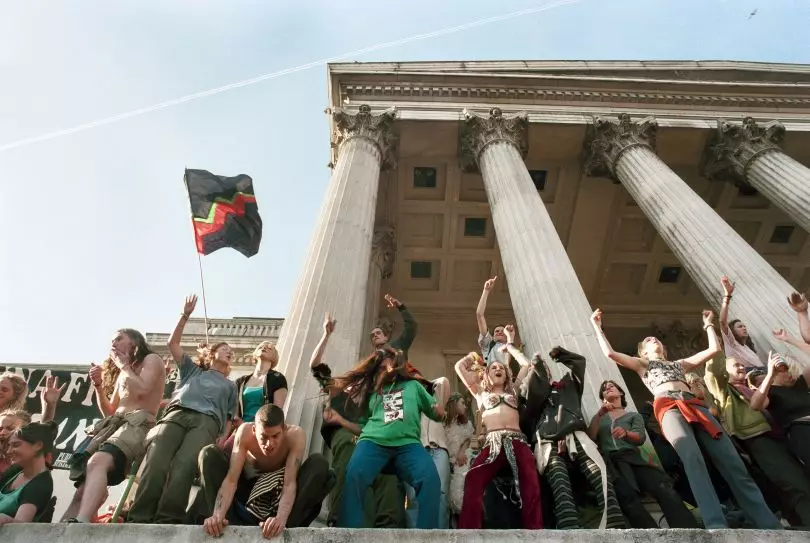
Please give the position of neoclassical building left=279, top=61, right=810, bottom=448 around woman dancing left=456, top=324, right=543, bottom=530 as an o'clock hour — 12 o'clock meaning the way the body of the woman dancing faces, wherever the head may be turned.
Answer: The neoclassical building is roughly at 6 o'clock from the woman dancing.

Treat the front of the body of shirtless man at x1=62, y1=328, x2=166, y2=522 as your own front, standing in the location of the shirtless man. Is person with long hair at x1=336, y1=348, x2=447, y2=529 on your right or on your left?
on your left

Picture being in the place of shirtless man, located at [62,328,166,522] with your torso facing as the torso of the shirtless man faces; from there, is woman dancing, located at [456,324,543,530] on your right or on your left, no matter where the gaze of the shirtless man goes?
on your left

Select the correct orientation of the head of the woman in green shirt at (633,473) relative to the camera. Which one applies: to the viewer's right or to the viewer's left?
to the viewer's left

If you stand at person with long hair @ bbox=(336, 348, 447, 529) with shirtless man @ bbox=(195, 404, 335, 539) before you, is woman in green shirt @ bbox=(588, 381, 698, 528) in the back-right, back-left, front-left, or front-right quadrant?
back-left

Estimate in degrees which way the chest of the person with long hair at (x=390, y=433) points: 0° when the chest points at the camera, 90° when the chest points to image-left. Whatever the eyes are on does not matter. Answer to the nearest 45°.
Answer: approximately 0°

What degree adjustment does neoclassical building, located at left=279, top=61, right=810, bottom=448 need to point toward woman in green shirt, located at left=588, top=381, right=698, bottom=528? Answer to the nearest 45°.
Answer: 0° — it already faces them
